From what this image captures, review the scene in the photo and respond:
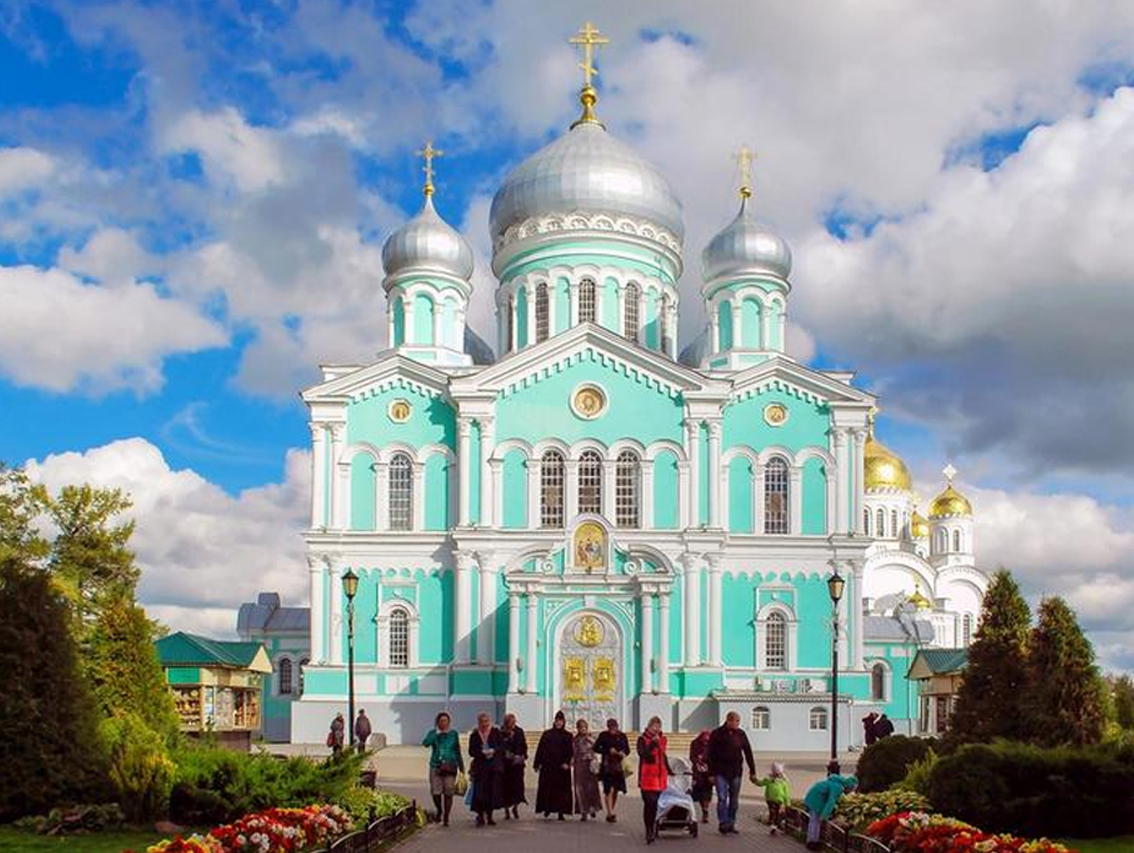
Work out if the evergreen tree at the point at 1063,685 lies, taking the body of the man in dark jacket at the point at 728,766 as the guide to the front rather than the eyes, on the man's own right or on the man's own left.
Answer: on the man's own left

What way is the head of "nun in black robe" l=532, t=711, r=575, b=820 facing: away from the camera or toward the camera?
toward the camera

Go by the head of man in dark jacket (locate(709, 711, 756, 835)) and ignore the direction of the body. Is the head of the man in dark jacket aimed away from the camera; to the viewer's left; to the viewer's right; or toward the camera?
toward the camera

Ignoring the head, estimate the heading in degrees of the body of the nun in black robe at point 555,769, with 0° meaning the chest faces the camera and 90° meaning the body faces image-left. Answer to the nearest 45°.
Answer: approximately 0°

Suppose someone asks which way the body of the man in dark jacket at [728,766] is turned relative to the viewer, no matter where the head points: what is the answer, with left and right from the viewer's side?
facing the viewer

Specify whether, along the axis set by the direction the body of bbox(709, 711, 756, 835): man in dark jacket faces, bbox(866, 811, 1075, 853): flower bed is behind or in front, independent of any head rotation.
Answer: in front

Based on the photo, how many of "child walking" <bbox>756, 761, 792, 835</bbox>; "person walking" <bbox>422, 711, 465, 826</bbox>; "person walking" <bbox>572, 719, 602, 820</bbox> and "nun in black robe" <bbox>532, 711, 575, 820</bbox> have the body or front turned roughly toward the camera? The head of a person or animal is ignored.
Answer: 4

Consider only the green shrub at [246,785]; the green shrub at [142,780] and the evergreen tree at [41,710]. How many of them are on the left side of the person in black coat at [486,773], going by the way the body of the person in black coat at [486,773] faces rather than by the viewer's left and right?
0

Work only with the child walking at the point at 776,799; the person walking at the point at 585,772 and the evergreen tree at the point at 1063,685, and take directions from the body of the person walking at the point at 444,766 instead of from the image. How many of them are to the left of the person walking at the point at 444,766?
3

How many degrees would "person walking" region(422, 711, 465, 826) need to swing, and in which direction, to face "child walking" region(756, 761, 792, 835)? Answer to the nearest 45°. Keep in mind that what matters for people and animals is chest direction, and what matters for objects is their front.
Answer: approximately 90° to their left

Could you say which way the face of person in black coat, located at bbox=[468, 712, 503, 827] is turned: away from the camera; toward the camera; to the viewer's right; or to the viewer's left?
toward the camera

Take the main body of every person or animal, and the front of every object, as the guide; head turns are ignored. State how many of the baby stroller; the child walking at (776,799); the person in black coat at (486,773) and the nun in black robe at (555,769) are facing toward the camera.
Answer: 4

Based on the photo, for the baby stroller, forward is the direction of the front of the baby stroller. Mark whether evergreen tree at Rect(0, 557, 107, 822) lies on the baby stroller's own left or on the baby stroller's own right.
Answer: on the baby stroller's own right

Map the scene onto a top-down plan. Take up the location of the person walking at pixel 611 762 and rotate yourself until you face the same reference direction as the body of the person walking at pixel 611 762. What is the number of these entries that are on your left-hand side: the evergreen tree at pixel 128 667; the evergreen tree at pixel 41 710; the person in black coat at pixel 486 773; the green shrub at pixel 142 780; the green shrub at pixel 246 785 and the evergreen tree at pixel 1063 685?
1

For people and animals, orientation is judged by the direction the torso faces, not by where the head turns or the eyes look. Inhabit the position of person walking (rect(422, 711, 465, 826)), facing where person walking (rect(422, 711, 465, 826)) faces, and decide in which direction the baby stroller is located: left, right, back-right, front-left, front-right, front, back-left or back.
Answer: front-left

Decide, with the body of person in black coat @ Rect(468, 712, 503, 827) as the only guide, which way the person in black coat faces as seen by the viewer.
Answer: toward the camera

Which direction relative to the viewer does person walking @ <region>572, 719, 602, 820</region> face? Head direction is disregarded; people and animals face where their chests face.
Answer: toward the camera
